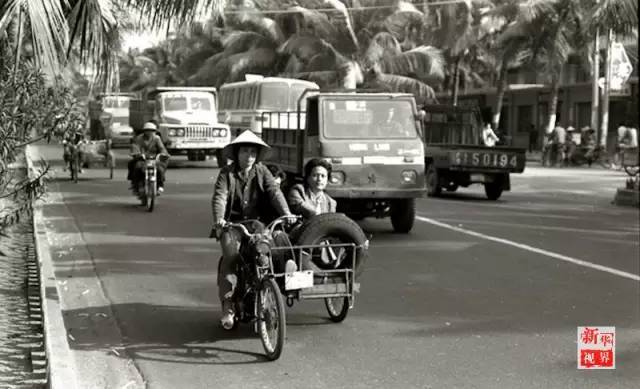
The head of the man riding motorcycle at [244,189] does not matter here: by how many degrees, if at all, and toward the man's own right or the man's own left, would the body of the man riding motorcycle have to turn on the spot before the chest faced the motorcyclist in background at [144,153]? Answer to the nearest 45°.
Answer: approximately 180°

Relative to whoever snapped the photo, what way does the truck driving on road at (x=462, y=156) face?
facing away from the viewer and to the left of the viewer

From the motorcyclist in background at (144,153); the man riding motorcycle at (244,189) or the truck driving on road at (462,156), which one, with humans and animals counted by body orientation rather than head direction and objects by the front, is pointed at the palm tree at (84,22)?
the motorcyclist in background

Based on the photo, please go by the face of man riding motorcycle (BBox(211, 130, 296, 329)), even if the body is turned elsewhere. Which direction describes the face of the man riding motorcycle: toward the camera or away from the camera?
toward the camera

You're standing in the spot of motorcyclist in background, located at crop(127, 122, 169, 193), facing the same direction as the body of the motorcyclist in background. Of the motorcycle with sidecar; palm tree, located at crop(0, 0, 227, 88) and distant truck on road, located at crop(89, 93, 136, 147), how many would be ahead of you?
2

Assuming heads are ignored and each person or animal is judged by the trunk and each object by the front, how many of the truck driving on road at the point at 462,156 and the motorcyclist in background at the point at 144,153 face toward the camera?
1

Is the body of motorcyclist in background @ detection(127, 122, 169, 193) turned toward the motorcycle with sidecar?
yes

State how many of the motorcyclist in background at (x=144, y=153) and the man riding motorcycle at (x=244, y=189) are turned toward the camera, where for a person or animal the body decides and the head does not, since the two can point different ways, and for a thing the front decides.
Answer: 2

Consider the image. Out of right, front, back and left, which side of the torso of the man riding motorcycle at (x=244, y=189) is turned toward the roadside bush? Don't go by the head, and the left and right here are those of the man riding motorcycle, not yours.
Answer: right

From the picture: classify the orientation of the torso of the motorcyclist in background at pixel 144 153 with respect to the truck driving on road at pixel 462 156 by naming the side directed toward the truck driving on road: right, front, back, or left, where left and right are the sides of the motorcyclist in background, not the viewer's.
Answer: left

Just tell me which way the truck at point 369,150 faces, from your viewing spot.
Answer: facing the viewer and to the right of the viewer

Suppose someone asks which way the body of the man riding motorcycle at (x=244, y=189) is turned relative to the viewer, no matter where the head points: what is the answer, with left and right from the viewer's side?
facing the viewer
